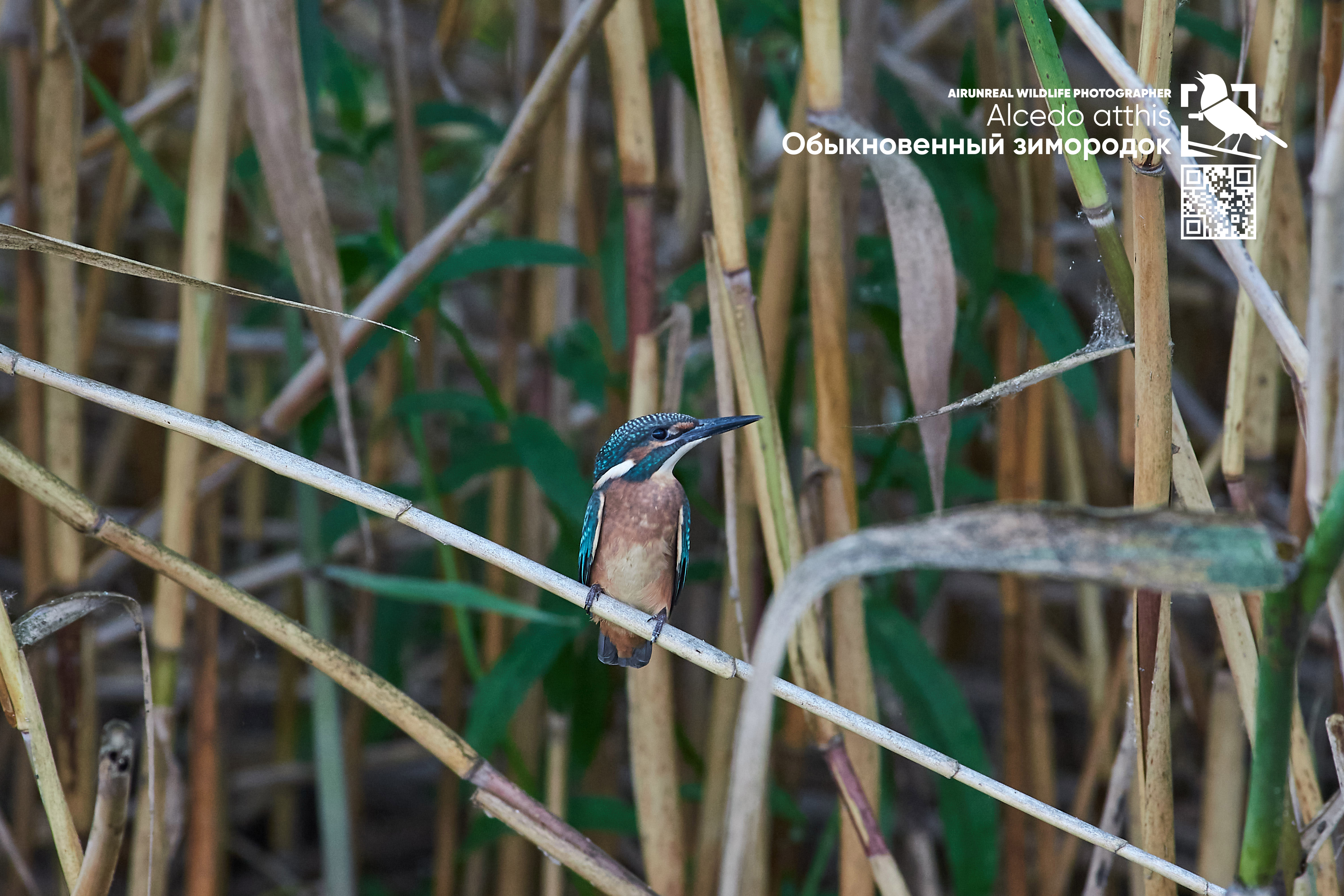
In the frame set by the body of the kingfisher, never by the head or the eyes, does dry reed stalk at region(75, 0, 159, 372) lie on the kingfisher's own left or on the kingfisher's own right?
on the kingfisher's own right

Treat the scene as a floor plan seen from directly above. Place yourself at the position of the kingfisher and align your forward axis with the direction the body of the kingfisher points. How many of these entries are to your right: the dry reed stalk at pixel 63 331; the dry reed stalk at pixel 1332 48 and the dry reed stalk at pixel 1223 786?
1

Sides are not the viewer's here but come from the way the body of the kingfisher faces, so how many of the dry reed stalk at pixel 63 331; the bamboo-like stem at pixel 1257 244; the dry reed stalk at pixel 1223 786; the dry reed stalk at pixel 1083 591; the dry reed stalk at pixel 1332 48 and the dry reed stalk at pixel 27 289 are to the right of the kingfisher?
2

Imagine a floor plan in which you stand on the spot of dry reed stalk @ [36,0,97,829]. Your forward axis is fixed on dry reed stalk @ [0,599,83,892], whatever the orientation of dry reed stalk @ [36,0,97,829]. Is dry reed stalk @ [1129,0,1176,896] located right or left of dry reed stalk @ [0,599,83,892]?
left

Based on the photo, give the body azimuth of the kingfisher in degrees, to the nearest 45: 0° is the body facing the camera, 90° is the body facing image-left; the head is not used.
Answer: approximately 0°

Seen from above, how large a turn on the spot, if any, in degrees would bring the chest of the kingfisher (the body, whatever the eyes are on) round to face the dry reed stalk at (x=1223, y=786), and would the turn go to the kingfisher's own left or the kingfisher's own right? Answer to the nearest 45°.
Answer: approximately 90° to the kingfisher's own left

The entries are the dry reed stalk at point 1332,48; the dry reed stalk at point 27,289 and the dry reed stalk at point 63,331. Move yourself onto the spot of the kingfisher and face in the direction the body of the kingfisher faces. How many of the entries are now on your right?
2

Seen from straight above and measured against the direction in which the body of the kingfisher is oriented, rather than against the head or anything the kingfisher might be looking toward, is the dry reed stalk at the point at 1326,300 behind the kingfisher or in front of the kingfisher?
in front

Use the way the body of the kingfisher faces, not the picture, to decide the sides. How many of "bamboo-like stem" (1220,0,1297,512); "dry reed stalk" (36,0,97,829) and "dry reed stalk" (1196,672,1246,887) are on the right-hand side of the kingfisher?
1
